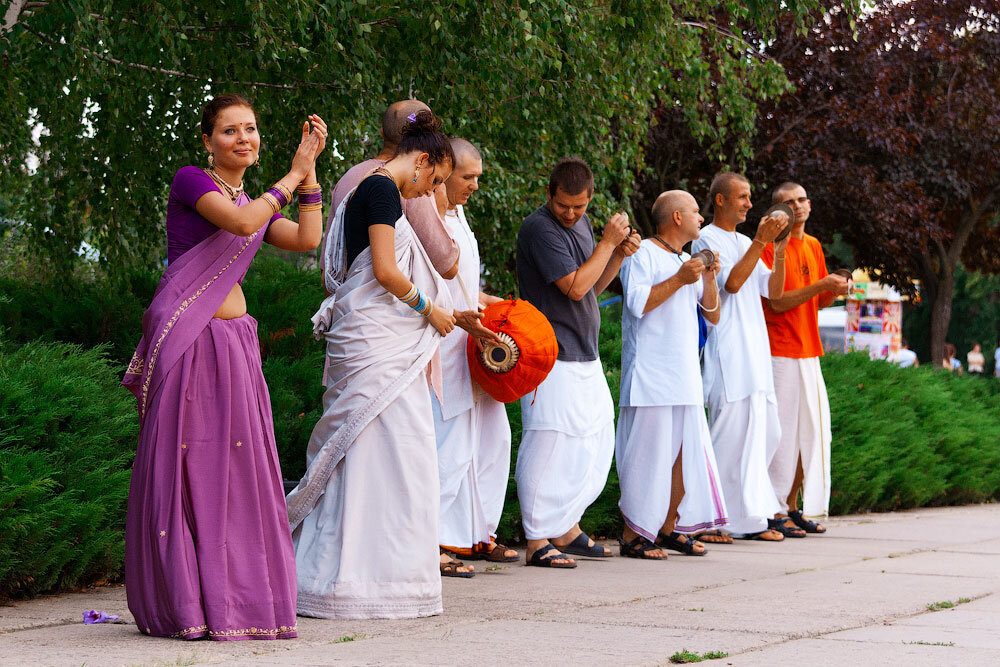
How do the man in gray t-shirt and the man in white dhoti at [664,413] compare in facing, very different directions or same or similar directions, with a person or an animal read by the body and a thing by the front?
same or similar directions

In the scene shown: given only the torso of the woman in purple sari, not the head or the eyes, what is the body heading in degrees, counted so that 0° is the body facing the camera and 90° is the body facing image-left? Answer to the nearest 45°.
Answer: approximately 315°

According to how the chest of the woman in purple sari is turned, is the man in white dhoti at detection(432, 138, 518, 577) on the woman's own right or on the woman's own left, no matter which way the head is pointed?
on the woman's own left

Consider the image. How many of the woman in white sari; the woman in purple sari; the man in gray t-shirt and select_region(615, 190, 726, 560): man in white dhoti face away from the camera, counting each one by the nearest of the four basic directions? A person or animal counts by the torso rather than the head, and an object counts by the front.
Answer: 0

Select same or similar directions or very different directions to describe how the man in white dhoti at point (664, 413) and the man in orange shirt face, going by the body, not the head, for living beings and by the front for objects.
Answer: same or similar directions
